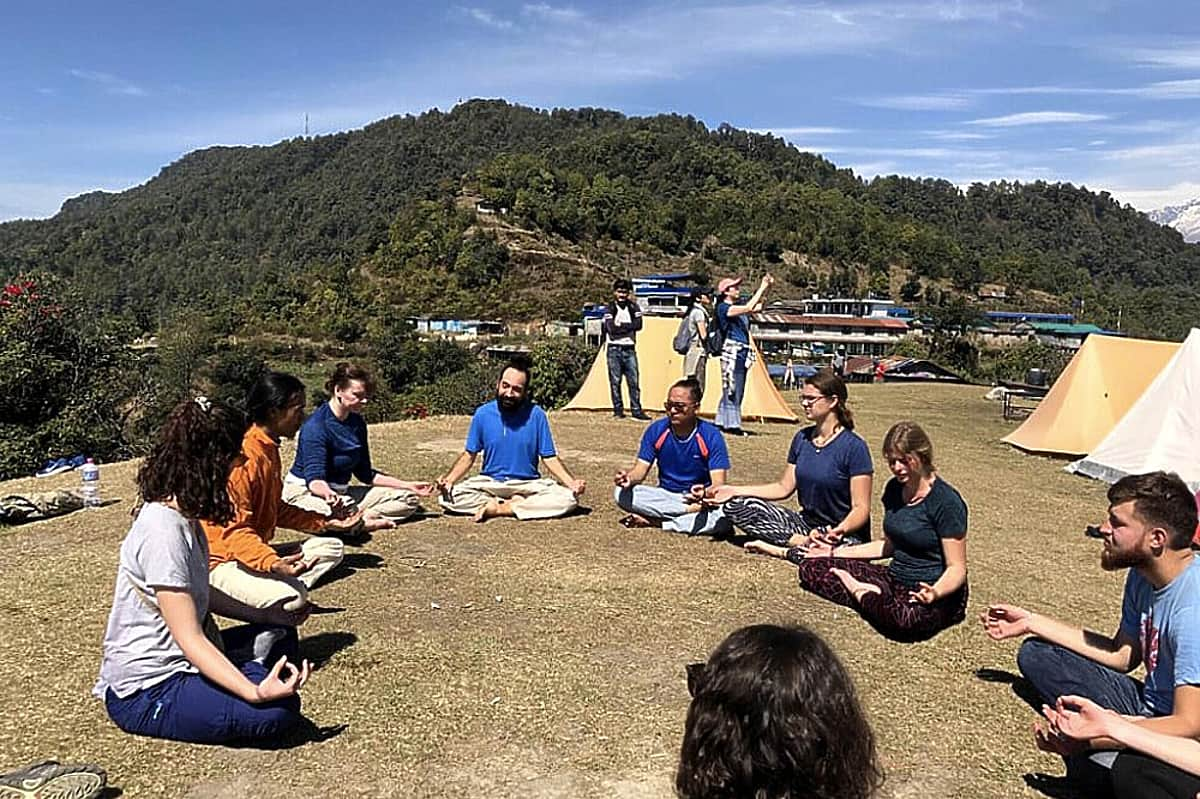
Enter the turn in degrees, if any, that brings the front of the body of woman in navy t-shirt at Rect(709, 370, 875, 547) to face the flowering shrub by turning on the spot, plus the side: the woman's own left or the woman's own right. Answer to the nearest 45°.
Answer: approximately 90° to the woman's own right

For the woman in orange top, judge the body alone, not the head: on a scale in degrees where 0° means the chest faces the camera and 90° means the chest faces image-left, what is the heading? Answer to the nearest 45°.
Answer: approximately 270°

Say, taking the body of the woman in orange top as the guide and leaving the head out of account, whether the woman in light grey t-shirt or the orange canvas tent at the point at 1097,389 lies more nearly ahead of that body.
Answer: the orange canvas tent

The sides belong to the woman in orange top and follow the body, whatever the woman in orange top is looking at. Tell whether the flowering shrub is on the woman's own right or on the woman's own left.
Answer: on the woman's own left

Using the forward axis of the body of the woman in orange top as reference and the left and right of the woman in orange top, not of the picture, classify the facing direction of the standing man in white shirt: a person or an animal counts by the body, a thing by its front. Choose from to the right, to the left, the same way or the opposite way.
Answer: to the right

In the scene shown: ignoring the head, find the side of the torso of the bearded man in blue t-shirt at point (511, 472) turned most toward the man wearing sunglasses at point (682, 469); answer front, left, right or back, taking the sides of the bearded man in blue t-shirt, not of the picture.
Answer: left

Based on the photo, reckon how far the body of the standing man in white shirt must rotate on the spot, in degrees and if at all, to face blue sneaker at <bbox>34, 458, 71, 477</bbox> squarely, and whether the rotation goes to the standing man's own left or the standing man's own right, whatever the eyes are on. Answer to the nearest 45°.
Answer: approximately 90° to the standing man's own right

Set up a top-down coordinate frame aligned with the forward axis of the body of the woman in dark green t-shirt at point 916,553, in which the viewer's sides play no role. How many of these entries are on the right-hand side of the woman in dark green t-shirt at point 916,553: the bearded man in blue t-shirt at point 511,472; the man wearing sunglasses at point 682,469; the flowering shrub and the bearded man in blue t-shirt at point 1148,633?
3

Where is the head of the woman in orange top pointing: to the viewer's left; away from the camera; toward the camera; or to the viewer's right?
to the viewer's right

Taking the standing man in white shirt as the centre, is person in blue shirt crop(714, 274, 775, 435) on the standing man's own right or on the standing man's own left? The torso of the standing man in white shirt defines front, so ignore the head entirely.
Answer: on the standing man's own left
